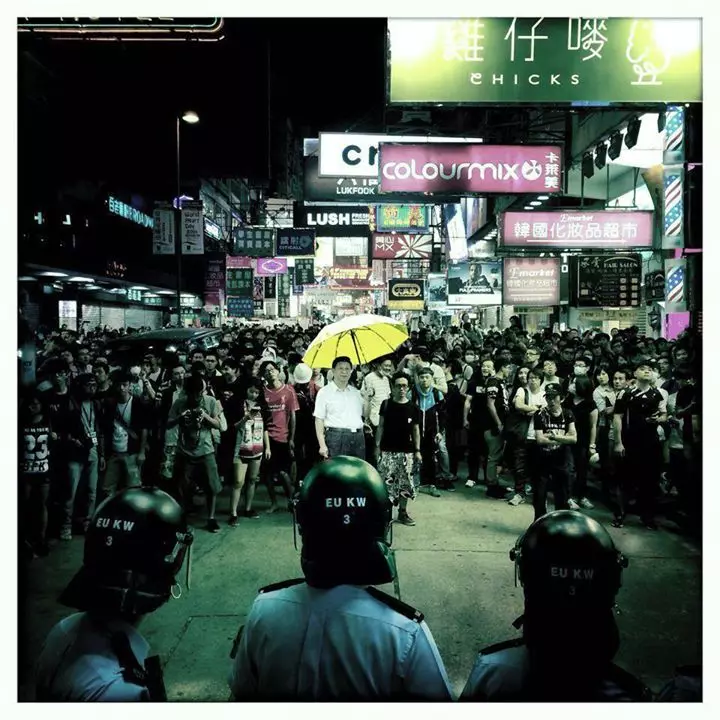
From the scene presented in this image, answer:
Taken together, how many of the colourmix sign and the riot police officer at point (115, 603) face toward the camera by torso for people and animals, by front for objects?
1

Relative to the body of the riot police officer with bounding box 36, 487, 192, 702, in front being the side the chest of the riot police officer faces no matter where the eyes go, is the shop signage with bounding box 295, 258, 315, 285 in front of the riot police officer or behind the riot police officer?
in front

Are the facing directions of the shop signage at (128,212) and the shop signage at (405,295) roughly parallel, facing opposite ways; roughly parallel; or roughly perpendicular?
roughly perpendicular

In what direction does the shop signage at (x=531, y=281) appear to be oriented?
toward the camera

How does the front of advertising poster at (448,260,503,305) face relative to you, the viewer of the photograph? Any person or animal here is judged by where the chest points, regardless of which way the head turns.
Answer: facing the viewer

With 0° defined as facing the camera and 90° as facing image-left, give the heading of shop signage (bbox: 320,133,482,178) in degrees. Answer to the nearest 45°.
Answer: approximately 0°

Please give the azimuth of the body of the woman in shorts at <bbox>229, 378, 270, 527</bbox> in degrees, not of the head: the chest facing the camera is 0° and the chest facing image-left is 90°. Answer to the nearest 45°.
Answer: approximately 315°

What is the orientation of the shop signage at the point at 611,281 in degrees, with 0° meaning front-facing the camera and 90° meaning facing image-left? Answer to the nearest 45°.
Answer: approximately 0°

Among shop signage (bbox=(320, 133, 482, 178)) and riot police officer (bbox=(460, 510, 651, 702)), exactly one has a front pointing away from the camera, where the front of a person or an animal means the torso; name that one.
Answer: the riot police officer

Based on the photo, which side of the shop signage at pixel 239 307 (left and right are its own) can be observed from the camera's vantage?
front

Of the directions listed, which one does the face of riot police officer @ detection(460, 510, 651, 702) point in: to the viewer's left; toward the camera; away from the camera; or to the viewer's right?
away from the camera

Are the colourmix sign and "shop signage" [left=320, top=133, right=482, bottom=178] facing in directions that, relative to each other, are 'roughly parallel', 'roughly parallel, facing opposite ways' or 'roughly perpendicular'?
roughly parallel

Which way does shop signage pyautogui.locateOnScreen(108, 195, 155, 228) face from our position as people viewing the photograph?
facing the viewer and to the right of the viewer

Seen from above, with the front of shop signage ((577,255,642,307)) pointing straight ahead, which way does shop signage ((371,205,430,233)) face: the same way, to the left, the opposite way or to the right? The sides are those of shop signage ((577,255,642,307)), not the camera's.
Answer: the same way

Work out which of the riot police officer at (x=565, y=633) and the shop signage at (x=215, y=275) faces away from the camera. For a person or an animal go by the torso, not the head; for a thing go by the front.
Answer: the riot police officer

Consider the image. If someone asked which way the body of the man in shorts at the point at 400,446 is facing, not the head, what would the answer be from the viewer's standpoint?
toward the camera

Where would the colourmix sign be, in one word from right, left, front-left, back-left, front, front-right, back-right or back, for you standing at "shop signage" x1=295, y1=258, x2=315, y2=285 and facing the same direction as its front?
front

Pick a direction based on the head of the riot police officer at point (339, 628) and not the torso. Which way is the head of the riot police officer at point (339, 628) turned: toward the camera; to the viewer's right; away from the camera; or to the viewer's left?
away from the camera
